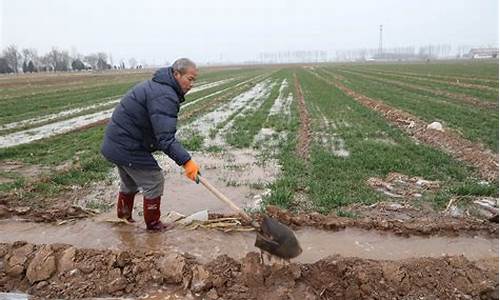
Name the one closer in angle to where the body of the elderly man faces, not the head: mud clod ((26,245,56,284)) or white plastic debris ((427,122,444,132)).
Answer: the white plastic debris

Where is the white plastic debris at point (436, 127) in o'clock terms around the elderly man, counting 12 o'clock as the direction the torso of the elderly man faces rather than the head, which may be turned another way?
The white plastic debris is roughly at 11 o'clock from the elderly man.

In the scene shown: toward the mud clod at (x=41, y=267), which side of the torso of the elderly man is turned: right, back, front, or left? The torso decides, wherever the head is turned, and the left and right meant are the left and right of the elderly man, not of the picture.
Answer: back

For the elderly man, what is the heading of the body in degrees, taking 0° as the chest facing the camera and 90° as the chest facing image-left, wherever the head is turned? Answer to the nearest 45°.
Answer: approximately 270°
